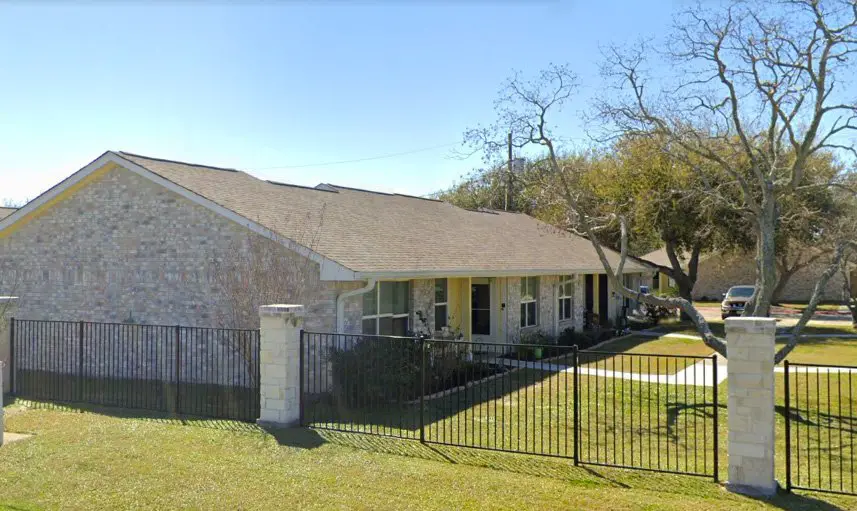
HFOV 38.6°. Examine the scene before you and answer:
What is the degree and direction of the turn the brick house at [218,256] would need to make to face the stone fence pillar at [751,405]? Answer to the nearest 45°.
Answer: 0° — it already faces it

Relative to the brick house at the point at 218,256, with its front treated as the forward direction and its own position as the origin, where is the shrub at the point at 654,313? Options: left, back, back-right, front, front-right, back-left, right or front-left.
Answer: left

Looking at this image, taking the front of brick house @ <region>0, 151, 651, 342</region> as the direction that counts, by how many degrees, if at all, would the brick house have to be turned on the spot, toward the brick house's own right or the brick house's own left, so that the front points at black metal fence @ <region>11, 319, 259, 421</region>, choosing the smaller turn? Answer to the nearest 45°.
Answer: approximately 90° to the brick house's own right

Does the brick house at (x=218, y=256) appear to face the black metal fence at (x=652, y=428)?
yes

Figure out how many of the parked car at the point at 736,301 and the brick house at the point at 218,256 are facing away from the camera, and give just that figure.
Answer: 0

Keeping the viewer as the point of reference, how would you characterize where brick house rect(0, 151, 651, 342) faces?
facing the viewer and to the right of the viewer

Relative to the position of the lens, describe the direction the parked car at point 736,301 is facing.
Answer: facing the viewer and to the left of the viewer

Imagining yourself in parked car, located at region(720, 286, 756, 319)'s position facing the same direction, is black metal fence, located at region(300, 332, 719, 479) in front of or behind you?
in front

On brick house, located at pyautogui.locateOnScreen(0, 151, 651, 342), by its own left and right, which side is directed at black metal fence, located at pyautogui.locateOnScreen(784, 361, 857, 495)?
front

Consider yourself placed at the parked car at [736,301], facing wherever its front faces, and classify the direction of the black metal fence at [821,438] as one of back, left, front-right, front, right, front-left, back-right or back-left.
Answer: front-left
